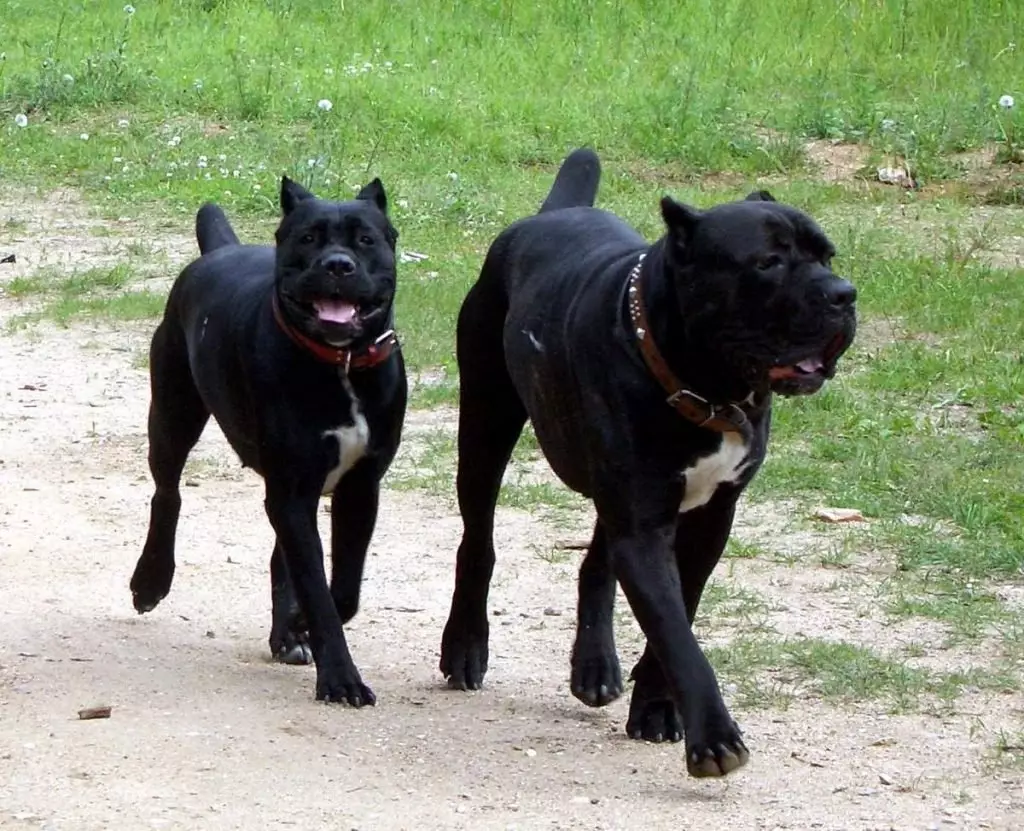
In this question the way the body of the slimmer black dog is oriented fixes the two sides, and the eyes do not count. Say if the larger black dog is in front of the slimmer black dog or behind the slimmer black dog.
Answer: in front

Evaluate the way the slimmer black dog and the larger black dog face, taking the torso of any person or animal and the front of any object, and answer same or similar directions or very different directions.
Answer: same or similar directions

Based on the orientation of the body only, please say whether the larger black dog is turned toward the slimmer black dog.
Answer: no

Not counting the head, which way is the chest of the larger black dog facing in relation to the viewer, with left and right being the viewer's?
facing the viewer and to the right of the viewer

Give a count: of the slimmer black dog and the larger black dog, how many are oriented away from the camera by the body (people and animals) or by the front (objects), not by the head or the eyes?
0

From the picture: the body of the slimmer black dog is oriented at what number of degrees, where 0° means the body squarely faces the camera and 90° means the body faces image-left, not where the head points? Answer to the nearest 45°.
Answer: approximately 315°
